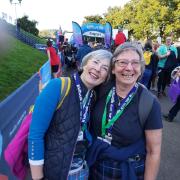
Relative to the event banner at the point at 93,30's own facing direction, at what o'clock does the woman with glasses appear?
The woman with glasses is roughly at 12 o'clock from the event banner.

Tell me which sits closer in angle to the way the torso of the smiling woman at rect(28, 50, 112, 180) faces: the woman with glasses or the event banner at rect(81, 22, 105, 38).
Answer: the woman with glasses

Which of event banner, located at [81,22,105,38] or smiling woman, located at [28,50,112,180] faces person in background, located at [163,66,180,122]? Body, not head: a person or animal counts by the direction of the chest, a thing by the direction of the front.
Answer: the event banner
